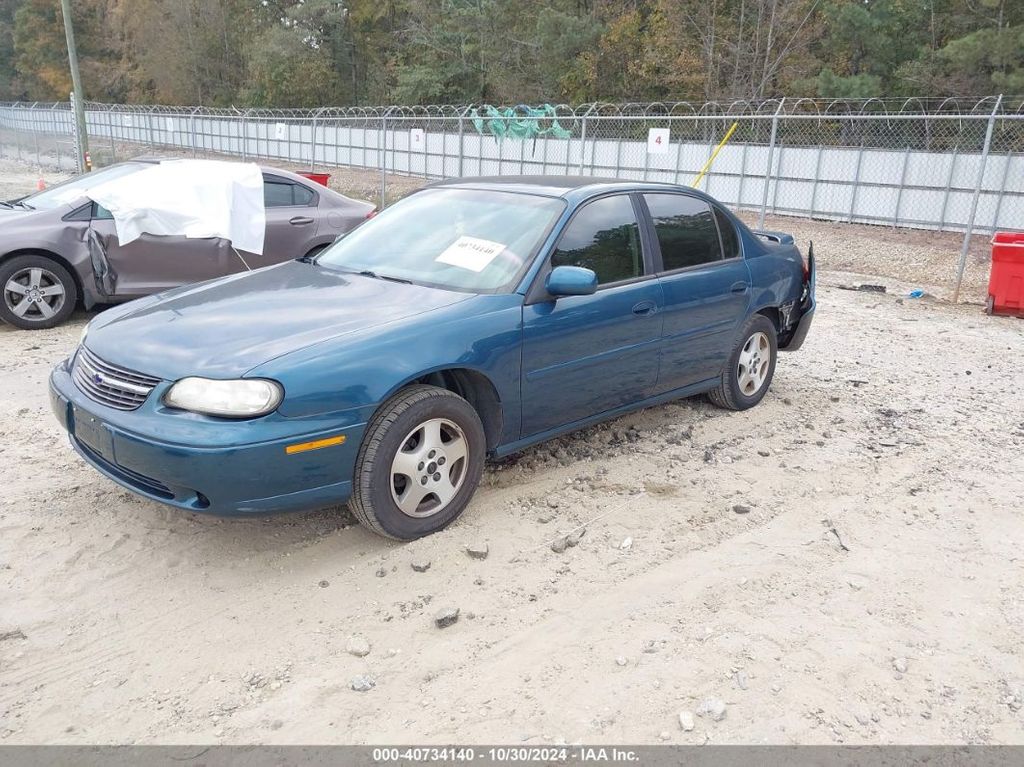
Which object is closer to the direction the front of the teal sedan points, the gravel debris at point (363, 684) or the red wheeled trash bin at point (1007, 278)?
the gravel debris

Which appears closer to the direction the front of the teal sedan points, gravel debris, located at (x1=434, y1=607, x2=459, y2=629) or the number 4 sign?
the gravel debris

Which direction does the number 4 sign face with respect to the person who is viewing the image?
facing the viewer

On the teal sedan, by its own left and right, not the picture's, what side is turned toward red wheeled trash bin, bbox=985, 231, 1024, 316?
back

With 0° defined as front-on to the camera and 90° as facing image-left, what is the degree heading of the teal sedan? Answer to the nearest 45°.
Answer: approximately 45°

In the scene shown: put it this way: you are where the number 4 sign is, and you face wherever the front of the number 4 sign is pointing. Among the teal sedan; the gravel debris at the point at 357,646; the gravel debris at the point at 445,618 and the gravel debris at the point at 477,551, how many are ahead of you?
4

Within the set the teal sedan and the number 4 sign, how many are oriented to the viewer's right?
0

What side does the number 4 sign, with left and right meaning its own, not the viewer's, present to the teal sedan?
front

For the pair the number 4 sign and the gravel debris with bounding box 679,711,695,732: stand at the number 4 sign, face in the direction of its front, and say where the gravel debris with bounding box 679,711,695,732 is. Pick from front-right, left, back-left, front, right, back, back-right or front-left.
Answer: front

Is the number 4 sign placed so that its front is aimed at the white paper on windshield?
yes

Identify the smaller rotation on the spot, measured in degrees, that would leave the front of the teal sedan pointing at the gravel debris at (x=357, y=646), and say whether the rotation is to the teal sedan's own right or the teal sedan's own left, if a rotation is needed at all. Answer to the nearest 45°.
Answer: approximately 45° to the teal sedan's own left

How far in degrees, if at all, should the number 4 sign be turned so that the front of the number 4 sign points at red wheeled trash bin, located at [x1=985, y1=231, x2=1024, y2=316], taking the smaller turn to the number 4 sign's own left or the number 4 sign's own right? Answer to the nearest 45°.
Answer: approximately 45° to the number 4 sign's own left

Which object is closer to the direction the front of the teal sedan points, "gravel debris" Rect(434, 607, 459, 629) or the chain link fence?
the gravel debris
